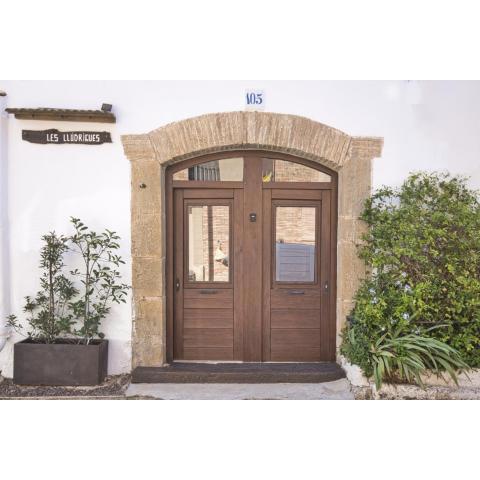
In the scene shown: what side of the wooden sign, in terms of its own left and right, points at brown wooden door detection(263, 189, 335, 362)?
left

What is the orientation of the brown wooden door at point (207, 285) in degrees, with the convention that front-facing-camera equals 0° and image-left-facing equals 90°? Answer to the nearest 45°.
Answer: approximately 0°

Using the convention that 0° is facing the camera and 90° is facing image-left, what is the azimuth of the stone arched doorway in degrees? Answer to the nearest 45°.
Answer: approximately 0°
